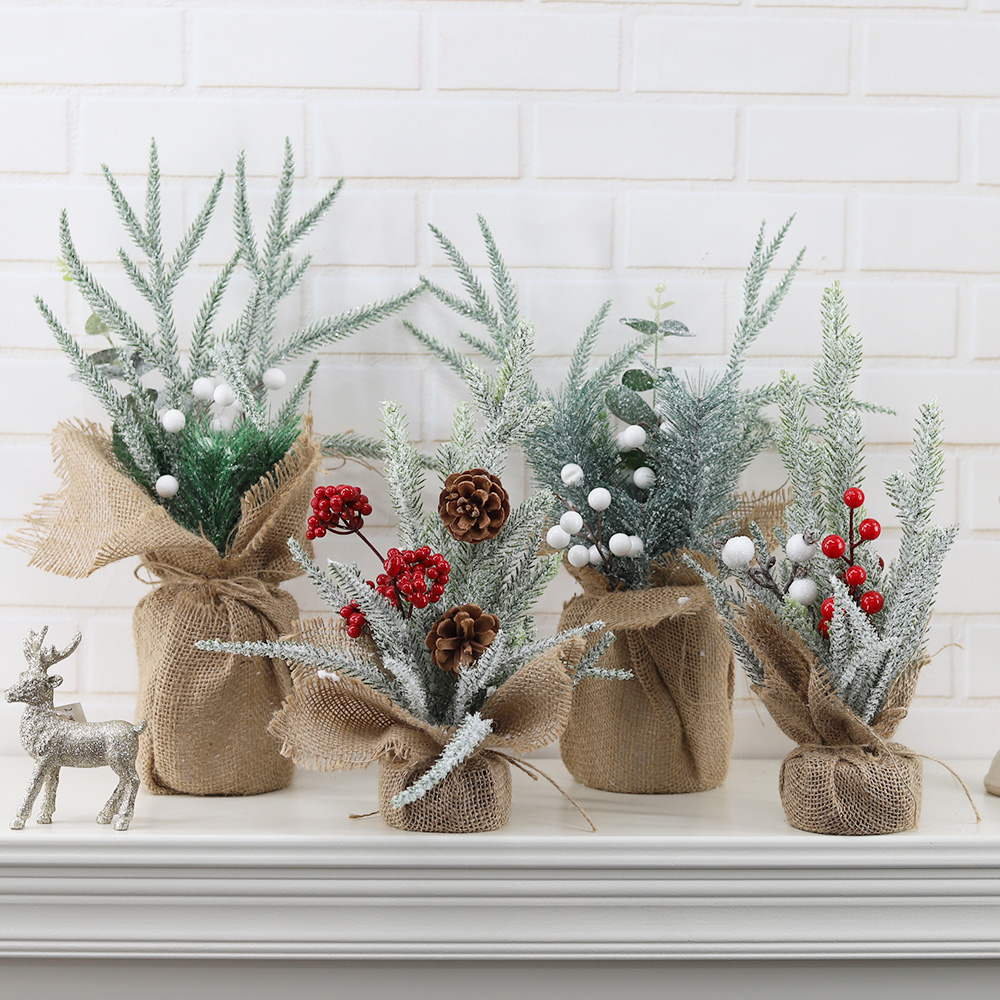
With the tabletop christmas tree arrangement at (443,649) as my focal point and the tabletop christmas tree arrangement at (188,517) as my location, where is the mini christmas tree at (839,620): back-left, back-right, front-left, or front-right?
front-left

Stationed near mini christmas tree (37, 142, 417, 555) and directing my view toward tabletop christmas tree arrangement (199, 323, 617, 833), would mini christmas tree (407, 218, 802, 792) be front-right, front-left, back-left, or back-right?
front-left

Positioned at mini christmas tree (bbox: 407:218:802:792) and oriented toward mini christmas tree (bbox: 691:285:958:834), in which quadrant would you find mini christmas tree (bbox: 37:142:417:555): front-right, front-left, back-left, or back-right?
back-right

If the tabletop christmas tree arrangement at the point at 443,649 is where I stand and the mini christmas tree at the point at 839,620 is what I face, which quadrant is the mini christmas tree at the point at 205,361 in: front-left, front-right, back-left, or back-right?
back-left

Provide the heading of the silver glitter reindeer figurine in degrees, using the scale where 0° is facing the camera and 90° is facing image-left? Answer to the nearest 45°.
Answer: approximately 90°

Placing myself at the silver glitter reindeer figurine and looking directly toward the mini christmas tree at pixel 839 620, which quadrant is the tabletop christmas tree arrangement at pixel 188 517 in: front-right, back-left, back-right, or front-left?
front-left

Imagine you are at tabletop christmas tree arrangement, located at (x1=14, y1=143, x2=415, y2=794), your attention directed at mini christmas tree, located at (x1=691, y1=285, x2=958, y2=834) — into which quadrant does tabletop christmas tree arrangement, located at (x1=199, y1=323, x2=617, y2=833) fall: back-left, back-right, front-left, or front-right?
front-right
